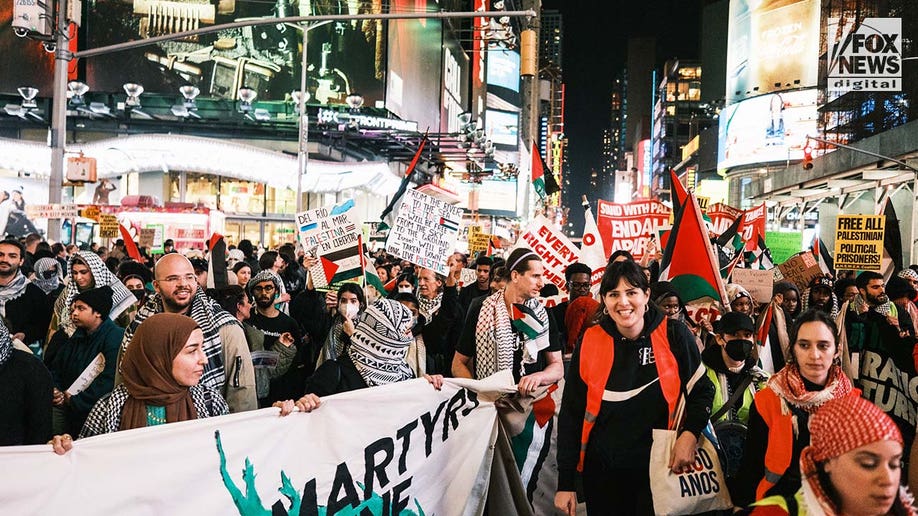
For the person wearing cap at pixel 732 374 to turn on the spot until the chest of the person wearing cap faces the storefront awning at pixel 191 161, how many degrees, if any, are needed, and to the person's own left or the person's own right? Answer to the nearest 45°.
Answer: approximately 135° to the person's own right

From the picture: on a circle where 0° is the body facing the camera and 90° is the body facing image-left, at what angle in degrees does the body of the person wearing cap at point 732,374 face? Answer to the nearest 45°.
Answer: approximately 0°

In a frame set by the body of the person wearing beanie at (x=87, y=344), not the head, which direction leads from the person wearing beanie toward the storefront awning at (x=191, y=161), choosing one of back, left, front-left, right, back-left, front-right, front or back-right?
back-right

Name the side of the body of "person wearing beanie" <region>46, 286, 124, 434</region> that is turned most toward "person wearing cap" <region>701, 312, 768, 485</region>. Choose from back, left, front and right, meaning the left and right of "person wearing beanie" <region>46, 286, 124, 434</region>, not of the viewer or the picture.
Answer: left

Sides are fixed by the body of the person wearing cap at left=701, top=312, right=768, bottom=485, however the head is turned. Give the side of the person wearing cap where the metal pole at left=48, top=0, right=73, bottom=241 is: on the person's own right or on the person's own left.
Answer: on the person's own right

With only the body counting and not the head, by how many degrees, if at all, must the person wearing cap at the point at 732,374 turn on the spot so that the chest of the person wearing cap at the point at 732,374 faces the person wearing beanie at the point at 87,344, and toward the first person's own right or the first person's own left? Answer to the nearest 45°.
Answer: approximately 90° to the first person's own right

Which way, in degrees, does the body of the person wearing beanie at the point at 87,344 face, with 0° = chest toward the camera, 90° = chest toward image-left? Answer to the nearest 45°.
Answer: approximately 45°

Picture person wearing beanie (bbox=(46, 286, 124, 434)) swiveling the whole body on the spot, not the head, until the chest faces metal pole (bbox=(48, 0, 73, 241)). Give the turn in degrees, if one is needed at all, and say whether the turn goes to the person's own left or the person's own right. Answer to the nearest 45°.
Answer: approximately 135° to the person's own right
